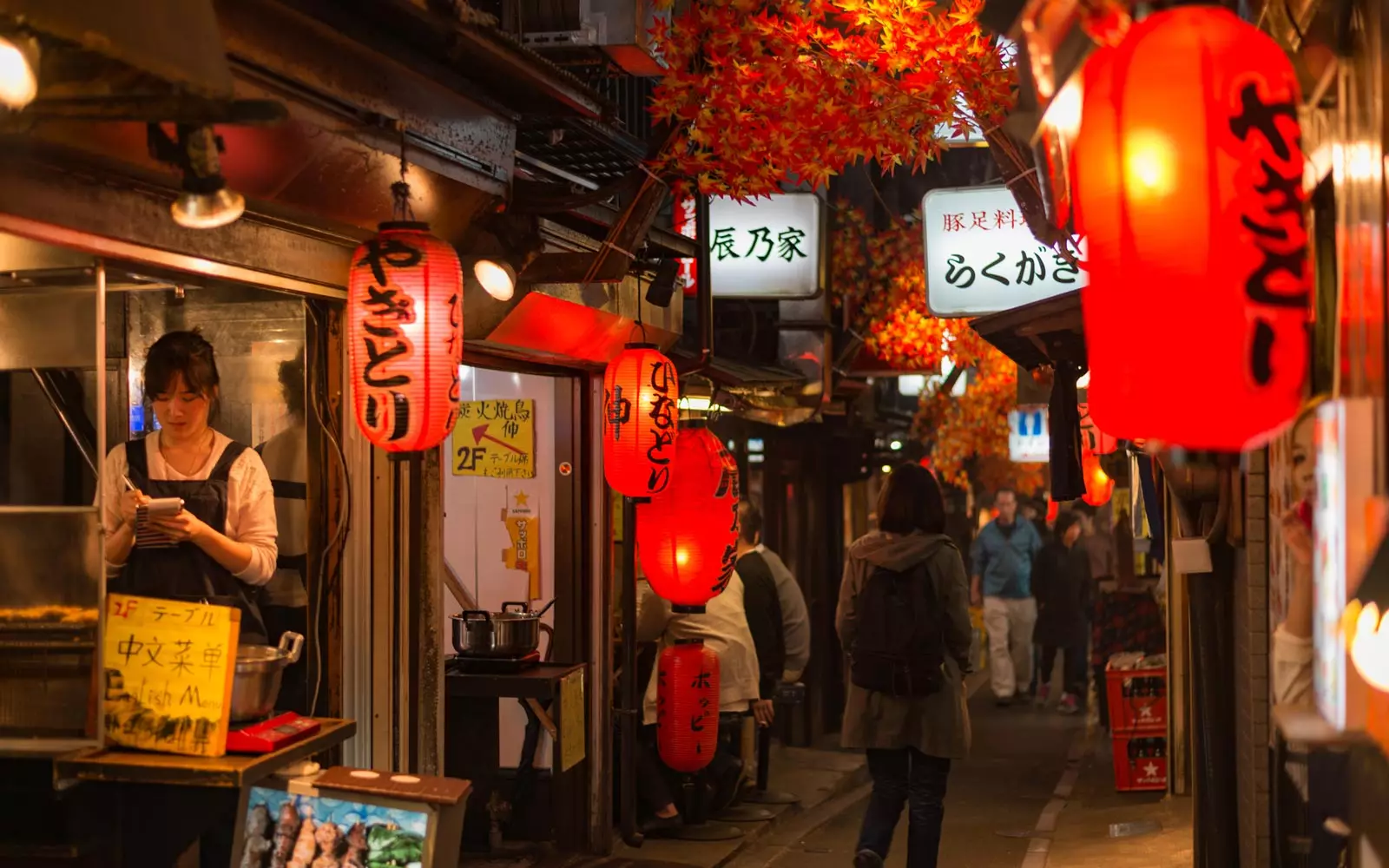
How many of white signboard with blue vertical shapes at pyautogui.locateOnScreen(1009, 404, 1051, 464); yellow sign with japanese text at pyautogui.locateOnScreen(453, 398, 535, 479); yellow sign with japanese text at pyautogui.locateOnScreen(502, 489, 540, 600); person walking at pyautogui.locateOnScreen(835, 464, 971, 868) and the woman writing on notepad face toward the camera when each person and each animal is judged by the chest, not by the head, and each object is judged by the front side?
4

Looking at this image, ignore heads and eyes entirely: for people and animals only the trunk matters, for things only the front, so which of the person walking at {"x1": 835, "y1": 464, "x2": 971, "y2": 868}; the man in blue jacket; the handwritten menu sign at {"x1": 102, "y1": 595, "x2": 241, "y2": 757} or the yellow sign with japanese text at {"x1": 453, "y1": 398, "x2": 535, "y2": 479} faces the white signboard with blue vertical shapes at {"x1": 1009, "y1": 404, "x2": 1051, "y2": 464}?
the person walking

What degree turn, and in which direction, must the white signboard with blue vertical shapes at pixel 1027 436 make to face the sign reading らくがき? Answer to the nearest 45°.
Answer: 0° — it already faces it

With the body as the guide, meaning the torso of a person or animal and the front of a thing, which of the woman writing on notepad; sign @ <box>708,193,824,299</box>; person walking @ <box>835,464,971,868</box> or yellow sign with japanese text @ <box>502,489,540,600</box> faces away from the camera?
the person walking

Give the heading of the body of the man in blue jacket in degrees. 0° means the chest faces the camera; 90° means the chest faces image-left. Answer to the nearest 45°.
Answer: approximately 0°

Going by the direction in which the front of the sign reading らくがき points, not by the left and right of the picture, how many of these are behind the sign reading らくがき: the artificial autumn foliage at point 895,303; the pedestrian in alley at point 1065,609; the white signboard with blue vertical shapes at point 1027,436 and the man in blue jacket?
4

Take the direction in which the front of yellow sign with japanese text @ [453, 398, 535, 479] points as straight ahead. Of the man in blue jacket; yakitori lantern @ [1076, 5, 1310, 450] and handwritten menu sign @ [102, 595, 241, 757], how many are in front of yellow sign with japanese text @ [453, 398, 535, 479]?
2

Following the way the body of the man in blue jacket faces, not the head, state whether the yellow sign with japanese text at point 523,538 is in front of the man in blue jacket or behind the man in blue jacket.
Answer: in front

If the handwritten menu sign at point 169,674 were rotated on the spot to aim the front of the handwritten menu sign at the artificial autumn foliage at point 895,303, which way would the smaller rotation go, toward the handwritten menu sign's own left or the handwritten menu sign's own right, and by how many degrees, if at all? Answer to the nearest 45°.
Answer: approximately 135° to the handwritten menu sign's own left
